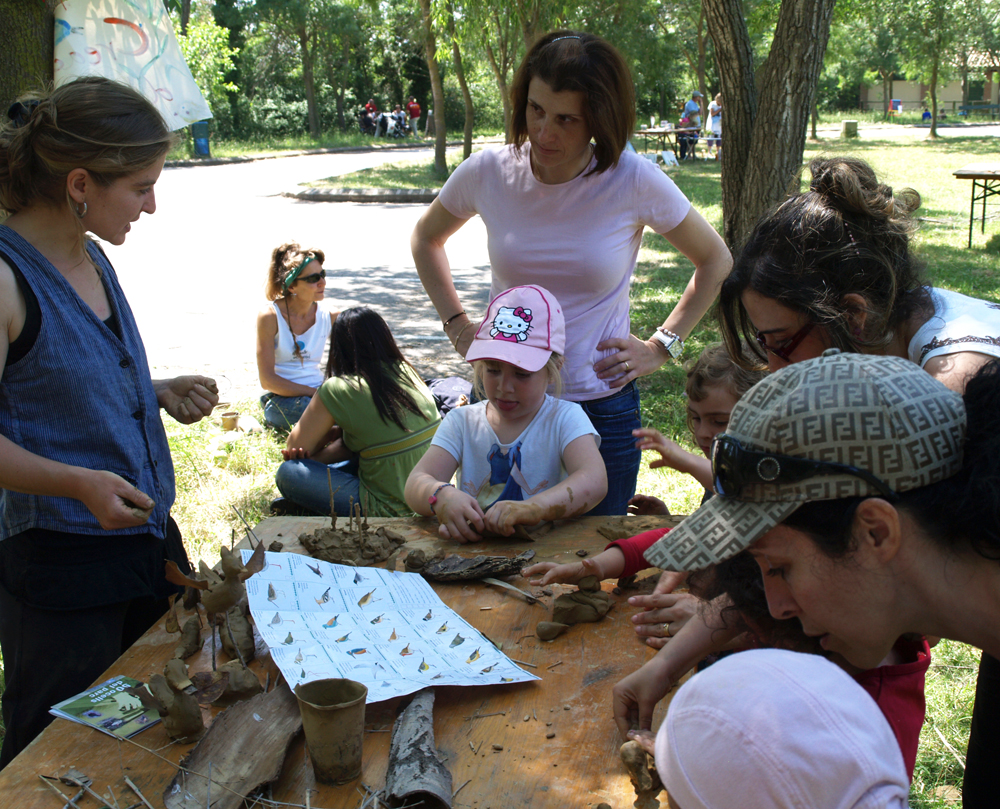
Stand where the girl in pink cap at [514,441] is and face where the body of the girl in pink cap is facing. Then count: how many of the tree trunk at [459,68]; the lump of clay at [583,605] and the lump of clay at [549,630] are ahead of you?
2

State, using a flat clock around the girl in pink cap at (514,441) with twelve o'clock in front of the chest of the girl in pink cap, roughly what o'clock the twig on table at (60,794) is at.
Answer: The twig on table is roughly at 1 o'clock from the girl in pink cap.

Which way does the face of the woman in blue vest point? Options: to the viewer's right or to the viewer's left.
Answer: to the viewer's right

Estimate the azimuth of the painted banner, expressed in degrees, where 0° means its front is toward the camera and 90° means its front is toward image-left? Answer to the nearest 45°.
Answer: approximately 0°

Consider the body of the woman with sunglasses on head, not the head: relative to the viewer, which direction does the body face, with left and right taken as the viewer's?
facing to the left of the viewer

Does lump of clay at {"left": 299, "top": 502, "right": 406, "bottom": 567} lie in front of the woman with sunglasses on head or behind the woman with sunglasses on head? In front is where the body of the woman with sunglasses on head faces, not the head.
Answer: in front

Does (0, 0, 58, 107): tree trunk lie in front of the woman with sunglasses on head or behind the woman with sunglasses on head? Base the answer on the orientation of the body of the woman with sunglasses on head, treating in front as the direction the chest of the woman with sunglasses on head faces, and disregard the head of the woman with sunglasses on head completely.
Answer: in front

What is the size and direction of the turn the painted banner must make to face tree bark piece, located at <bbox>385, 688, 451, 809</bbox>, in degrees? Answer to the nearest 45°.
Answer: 0° — it already faces it

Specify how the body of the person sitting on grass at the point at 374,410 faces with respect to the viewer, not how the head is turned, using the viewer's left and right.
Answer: facing away from the viewer and to the left of the viewer

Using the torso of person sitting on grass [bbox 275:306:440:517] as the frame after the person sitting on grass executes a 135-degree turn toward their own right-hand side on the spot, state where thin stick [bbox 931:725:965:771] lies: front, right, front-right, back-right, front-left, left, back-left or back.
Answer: front-right

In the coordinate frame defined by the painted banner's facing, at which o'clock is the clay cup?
The clay cup is roughly at 12 o'clock from the painted banner.

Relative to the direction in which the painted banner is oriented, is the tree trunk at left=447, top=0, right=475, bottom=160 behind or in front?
behind

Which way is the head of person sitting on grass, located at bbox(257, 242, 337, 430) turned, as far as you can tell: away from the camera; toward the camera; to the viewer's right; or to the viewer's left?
to the viewer's right
